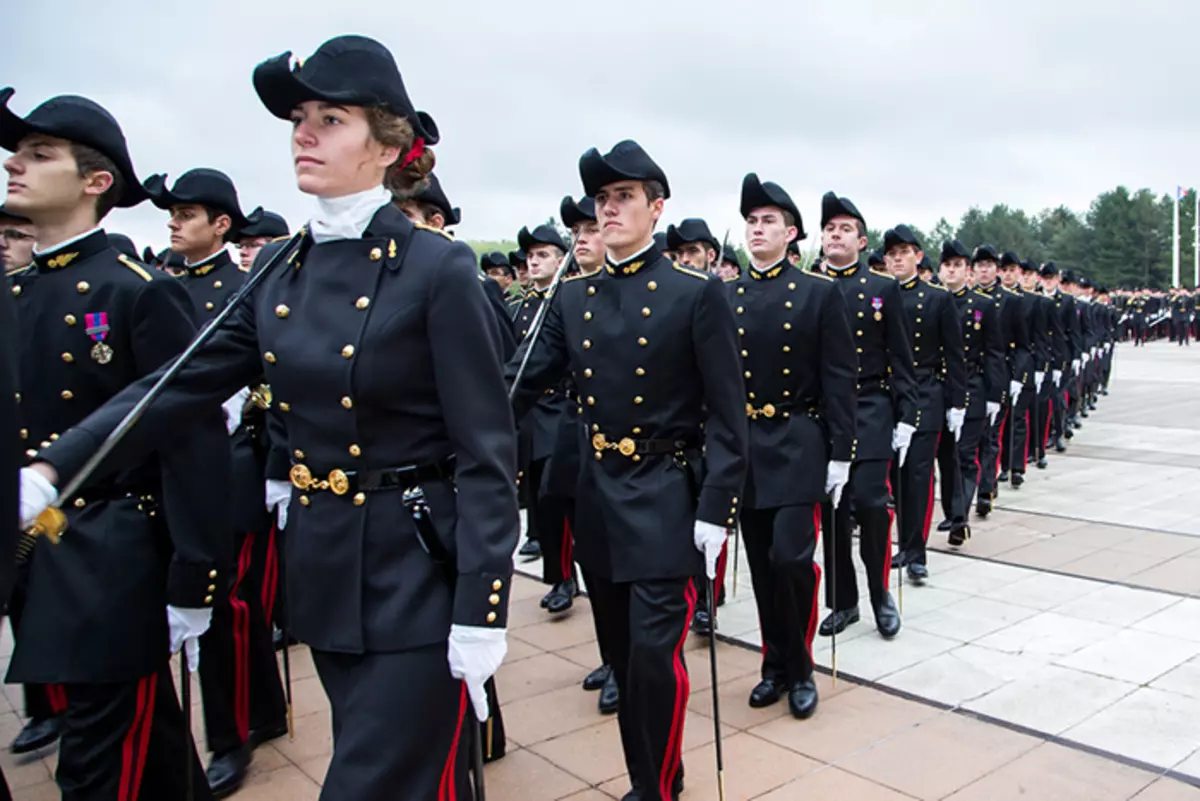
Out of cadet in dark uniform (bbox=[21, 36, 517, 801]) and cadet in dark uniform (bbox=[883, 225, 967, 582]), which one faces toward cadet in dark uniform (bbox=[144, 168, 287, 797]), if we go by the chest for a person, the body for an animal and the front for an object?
cadet in dark uniform (bbox=[883, 225, 967, 582])

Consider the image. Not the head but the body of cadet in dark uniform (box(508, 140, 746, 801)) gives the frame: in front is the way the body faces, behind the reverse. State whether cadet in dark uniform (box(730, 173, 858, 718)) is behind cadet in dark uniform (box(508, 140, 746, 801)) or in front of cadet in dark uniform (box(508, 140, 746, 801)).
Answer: behind

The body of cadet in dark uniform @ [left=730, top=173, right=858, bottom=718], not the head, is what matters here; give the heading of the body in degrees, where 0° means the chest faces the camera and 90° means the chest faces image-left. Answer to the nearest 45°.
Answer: approximately 45°

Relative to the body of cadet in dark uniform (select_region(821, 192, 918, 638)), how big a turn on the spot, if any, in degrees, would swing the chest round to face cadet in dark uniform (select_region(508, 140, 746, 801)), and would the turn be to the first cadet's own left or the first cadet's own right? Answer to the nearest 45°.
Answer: approximately 45° to the first cadet's own left

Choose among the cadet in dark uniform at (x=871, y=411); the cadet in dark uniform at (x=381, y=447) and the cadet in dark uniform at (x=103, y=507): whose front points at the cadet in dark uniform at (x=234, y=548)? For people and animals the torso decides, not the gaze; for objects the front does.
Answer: the cadet in dark uniform at (x=871, y=411)

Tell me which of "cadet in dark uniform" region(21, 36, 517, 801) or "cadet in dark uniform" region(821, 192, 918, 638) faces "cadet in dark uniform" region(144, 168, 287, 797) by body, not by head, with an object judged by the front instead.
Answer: "cadet in dark uniform" region(821, 192, 918, 638)

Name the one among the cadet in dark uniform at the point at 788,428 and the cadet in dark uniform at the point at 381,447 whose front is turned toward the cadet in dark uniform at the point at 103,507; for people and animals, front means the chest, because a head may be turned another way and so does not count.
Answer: the cadet in dark uniform at the point at 788,428

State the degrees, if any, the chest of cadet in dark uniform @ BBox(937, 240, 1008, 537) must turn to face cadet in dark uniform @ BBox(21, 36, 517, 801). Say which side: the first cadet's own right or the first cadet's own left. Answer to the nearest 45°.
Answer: approximately 45° to the first cadet's own left

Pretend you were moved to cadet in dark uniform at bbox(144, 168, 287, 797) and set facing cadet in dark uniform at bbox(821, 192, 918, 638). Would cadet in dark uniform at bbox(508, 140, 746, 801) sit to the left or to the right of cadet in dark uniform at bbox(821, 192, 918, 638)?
right
